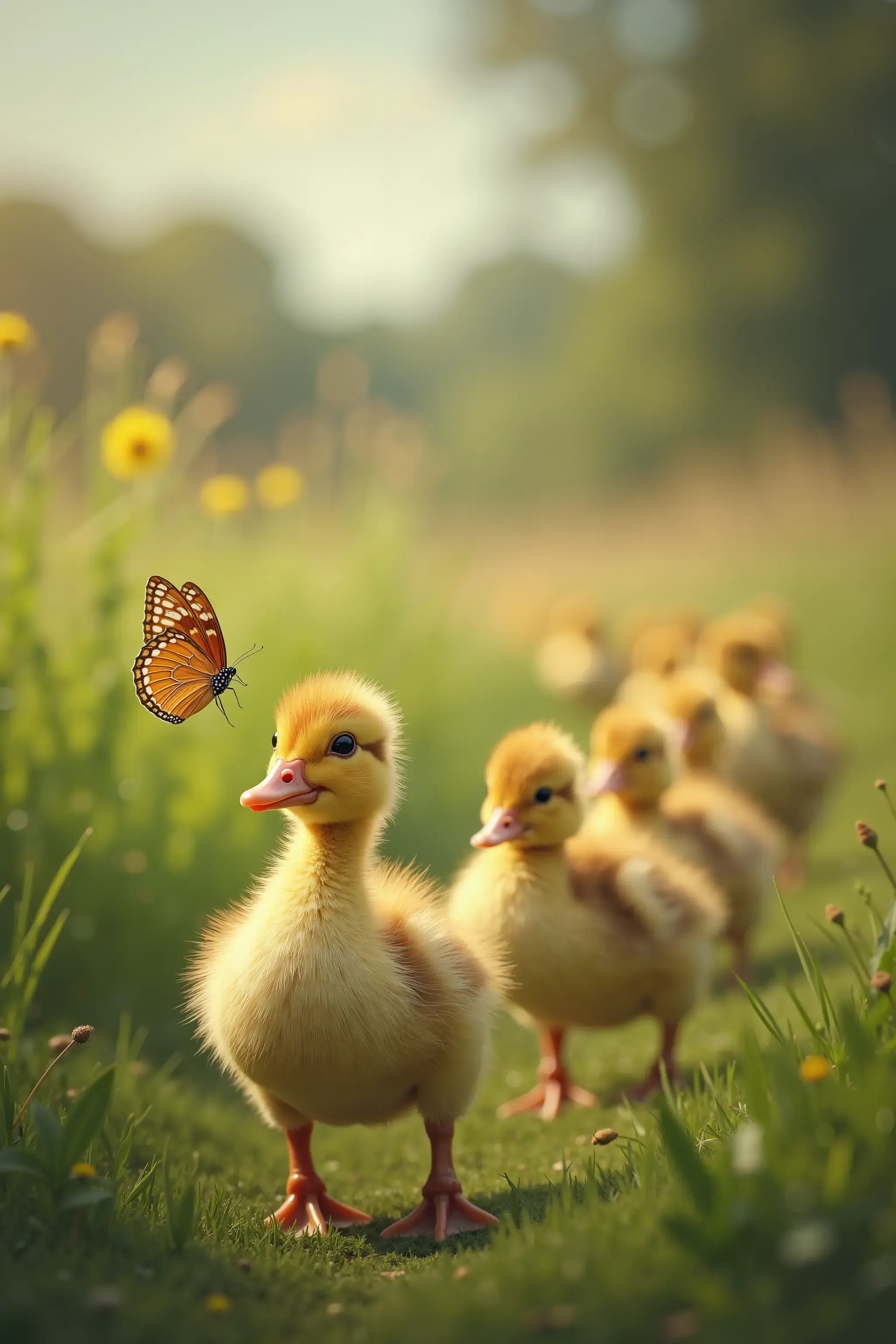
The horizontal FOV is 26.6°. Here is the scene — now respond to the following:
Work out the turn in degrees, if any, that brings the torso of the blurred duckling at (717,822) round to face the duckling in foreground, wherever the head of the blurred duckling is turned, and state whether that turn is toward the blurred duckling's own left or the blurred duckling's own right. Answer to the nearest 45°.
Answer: approximately 45° to the blurred duckling's own left

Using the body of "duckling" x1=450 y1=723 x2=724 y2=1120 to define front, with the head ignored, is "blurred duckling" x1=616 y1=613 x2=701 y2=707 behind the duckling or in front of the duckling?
behind

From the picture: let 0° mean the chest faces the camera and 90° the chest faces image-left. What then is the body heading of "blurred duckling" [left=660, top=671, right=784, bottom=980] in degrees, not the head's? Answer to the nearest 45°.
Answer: approximately 45°

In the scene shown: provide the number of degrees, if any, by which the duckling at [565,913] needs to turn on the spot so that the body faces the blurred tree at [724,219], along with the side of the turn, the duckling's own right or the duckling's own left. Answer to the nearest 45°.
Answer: approximately 135° to the duckling's own right

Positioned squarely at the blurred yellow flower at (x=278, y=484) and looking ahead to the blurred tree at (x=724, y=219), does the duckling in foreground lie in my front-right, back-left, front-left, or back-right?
back-right

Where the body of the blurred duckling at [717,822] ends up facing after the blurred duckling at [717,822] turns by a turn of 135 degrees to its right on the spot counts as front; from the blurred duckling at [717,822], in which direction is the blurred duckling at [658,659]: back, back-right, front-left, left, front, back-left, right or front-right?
front
